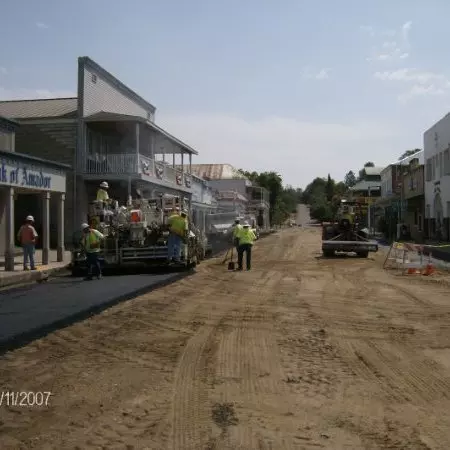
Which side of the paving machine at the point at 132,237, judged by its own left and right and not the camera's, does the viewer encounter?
back

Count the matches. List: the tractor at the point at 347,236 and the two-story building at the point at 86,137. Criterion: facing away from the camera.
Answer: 1

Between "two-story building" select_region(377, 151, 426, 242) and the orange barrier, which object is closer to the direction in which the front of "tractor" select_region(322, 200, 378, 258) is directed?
the orange barrier

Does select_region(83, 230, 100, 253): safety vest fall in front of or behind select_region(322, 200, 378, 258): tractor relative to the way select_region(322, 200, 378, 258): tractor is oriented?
in front

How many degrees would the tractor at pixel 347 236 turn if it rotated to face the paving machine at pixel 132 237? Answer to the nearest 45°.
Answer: approximately 45° to its right

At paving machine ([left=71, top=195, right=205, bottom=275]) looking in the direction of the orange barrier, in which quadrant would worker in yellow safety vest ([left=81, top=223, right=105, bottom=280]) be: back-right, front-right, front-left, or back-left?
back-right

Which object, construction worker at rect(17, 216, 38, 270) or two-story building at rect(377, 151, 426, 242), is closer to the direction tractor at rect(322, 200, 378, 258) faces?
the construction worker

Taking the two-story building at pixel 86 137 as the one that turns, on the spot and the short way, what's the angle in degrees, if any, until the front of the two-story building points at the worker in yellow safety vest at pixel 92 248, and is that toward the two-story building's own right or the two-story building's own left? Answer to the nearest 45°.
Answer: approximately 45° to the two-story building's own right

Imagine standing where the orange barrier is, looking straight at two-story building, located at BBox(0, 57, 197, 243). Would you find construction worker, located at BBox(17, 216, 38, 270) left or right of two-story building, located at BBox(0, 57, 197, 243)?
left

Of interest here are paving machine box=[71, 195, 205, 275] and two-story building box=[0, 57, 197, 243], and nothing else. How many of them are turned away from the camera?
1
